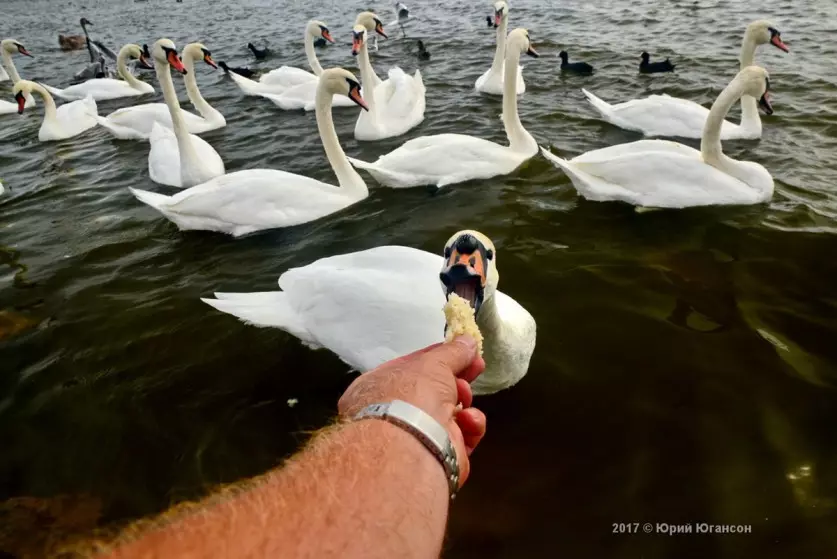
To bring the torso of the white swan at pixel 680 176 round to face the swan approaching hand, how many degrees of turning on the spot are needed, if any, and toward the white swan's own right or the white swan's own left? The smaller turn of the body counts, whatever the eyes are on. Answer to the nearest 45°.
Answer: approximately 135° to the white swan's own right

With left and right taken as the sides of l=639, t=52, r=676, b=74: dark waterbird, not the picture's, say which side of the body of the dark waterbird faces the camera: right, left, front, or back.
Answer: left

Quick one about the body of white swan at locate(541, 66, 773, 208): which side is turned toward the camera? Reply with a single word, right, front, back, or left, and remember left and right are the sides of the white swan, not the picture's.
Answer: right

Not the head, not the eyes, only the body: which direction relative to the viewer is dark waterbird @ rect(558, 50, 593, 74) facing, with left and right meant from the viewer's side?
facing to the left of the viewer

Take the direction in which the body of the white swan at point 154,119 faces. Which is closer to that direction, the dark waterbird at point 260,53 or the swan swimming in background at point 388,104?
the swan swimming in background

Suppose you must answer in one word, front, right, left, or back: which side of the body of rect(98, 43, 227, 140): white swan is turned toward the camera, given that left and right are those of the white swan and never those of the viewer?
right

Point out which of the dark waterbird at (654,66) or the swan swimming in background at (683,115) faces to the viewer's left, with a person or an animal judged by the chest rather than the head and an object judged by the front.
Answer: the dark waterbird

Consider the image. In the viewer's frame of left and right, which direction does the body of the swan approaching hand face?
facing the viewer and to the right of the viewer

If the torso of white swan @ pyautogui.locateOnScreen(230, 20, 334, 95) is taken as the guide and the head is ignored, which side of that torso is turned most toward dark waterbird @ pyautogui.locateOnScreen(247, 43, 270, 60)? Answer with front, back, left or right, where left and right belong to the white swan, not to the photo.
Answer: left

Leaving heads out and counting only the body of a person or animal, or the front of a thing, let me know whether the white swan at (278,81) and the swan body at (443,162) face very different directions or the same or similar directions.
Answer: same or similar directions

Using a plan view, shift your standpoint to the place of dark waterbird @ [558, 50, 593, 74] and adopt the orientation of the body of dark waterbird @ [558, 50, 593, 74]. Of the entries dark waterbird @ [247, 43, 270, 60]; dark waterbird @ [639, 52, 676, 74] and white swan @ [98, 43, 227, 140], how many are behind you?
1

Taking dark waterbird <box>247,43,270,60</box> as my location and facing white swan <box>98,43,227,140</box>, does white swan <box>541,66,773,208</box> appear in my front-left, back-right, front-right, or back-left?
front-left

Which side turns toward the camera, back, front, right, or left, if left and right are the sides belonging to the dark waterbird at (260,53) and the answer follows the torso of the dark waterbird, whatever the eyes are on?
left

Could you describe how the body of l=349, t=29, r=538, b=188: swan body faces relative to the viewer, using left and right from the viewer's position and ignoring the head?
facing to the right of the viewer

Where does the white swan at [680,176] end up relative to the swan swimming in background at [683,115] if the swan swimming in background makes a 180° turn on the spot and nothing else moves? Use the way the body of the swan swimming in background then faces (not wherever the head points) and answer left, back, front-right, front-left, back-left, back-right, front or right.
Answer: left

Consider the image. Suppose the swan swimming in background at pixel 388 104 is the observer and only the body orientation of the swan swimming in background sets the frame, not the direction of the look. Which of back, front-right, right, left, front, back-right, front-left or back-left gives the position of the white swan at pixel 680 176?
left

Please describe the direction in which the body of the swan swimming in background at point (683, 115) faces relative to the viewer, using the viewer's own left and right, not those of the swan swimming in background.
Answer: facing to the right of the viewer

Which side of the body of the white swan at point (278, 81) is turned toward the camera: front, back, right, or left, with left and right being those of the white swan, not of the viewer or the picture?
right
